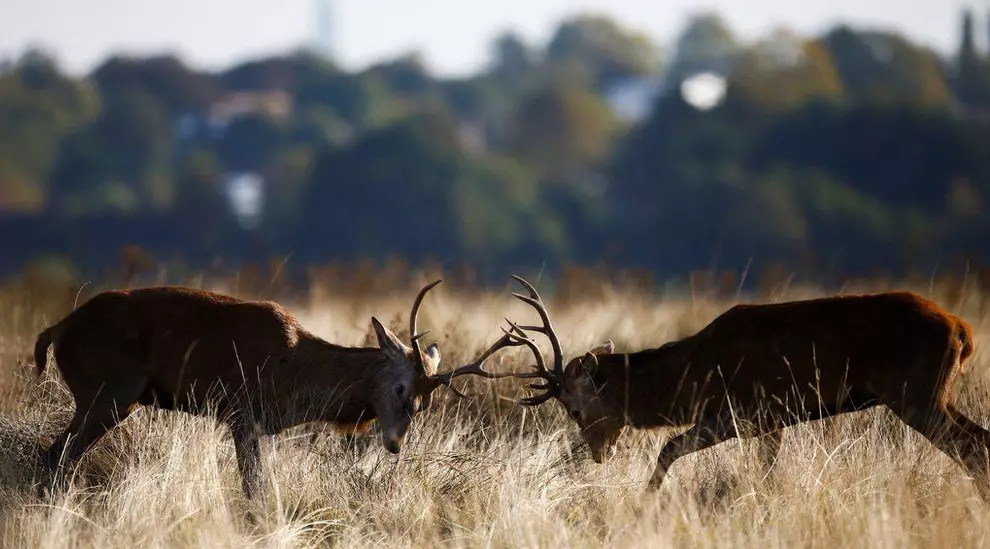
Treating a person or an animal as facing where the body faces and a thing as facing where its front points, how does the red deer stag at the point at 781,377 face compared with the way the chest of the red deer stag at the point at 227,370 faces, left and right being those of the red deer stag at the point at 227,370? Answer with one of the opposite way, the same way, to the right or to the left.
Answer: the opposite way

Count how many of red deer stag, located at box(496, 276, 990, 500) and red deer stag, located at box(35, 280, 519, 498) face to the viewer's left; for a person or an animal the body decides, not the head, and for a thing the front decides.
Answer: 1

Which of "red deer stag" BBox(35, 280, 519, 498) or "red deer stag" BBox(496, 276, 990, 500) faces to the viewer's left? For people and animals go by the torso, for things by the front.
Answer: "red deer stag" BBox(496, 276, 990, 500)

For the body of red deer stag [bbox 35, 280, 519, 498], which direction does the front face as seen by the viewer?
to the viewer's right

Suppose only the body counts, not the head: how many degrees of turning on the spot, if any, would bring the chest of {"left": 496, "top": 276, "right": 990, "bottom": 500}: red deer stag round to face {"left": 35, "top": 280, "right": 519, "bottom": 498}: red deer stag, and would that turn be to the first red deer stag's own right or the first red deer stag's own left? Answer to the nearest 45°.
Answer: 0° — it already faces it

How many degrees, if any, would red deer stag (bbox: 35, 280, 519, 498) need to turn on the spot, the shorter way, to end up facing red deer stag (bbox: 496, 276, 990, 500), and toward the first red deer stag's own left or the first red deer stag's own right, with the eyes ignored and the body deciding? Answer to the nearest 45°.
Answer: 0° — it already faces it

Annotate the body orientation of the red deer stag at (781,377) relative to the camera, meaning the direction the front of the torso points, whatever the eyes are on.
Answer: to the viewer's left
